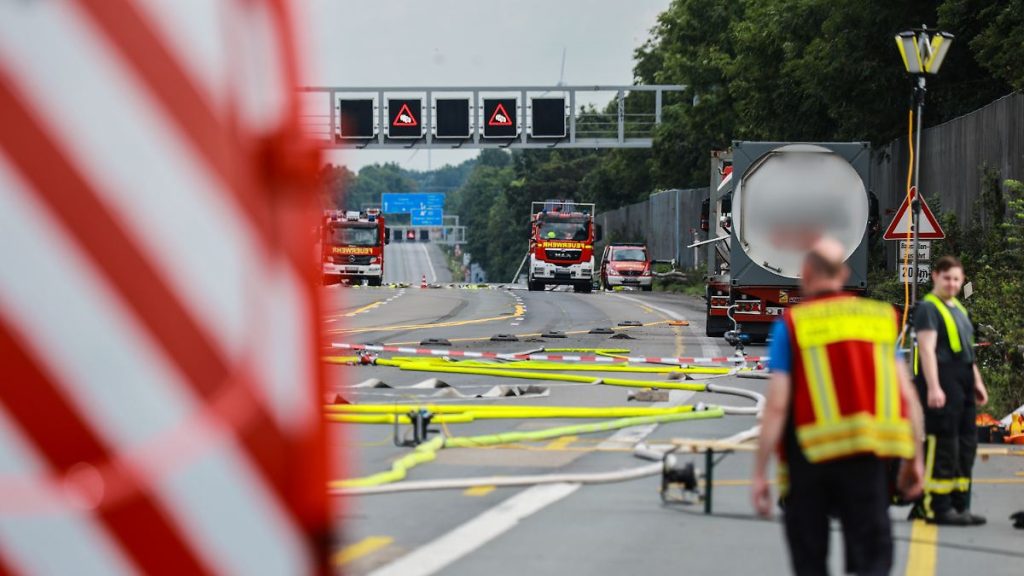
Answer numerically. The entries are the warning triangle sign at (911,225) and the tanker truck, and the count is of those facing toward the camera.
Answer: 1

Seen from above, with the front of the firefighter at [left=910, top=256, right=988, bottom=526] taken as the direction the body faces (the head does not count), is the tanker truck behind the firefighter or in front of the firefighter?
behind

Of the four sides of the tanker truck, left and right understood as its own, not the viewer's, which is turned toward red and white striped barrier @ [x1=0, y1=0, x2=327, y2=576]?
back

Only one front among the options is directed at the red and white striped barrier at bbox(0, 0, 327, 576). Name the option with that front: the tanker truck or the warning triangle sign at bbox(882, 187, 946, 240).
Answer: the warning triangle sign

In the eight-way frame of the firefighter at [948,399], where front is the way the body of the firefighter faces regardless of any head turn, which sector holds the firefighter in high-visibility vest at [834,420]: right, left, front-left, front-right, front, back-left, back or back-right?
front-right

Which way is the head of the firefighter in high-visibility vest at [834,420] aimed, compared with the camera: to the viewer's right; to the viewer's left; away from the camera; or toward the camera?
away from the camera

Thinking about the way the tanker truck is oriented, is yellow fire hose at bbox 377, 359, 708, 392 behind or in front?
behind

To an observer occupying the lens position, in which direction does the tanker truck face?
facing away from the viewer

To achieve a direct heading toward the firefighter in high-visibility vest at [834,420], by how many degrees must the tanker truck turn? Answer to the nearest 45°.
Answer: approximately 180°

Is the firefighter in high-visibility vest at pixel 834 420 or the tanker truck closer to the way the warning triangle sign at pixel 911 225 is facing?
the firefighter in high-visibility vest

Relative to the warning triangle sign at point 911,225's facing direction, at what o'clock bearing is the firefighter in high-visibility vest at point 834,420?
The firefighter in high-visibility vest is roughly at 12 o'clock from the warning triangle sign.

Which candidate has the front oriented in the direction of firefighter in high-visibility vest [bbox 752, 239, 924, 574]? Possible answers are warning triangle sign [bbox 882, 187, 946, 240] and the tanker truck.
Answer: the warning triangle sign

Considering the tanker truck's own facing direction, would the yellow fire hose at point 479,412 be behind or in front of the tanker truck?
behind
